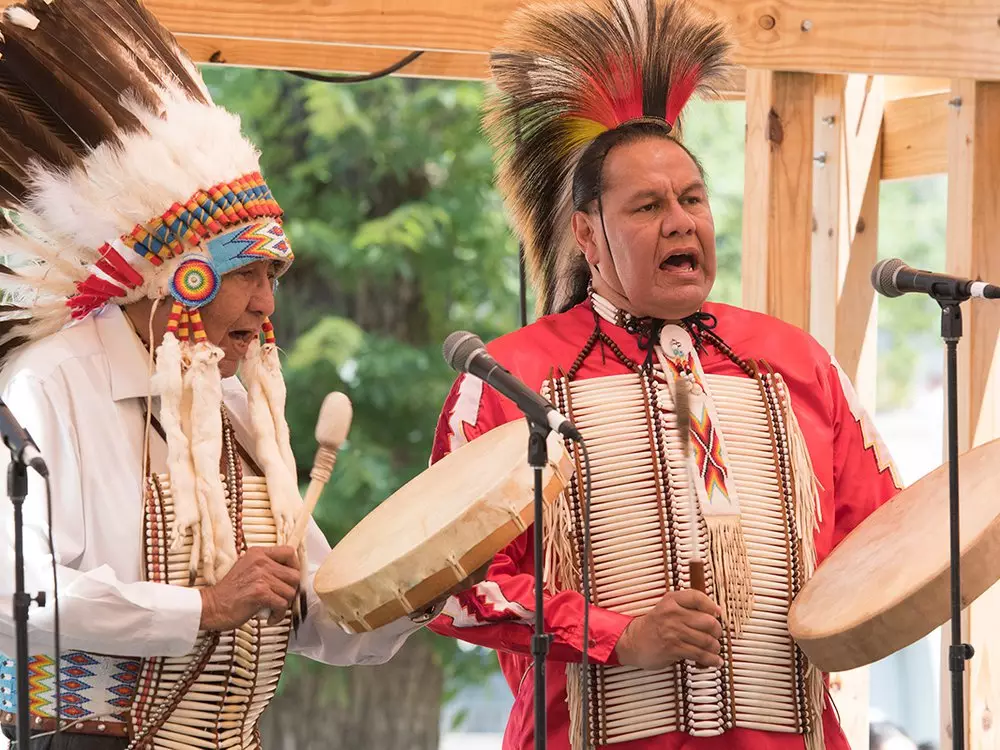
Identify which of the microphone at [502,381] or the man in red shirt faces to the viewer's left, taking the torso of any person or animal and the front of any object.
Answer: the microphone

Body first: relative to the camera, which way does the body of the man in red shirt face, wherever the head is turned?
toward the camera

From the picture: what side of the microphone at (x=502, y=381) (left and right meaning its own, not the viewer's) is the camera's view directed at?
left

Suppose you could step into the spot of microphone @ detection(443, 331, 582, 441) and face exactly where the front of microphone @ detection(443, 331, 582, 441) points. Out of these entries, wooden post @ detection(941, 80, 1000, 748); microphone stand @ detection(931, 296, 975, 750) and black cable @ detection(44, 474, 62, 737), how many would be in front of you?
1

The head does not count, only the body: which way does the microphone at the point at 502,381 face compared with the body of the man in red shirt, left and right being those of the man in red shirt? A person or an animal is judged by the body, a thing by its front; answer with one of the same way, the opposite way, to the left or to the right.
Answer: to the right

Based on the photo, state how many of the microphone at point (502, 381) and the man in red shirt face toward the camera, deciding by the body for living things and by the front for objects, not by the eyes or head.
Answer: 1

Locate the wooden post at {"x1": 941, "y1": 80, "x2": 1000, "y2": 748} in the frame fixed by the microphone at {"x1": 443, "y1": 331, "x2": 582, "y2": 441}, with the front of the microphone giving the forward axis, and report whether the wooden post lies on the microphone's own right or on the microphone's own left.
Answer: on the microphone's own right

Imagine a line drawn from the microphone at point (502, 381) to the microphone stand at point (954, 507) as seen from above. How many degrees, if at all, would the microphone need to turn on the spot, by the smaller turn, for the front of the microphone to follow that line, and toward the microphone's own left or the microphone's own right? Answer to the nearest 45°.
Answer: approximately 180°

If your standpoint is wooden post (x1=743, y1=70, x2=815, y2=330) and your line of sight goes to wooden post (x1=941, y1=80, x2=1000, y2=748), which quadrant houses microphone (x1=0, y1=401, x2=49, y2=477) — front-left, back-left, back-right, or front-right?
back-right

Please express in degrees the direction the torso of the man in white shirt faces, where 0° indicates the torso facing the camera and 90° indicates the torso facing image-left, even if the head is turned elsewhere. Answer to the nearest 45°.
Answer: approximately 315°

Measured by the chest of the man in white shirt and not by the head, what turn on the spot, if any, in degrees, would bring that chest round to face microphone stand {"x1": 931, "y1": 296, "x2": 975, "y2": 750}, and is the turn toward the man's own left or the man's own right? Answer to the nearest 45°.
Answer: approximately 45° to the man's own left

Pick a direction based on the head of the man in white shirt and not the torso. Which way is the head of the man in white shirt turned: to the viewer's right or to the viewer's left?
to the viewer's right
